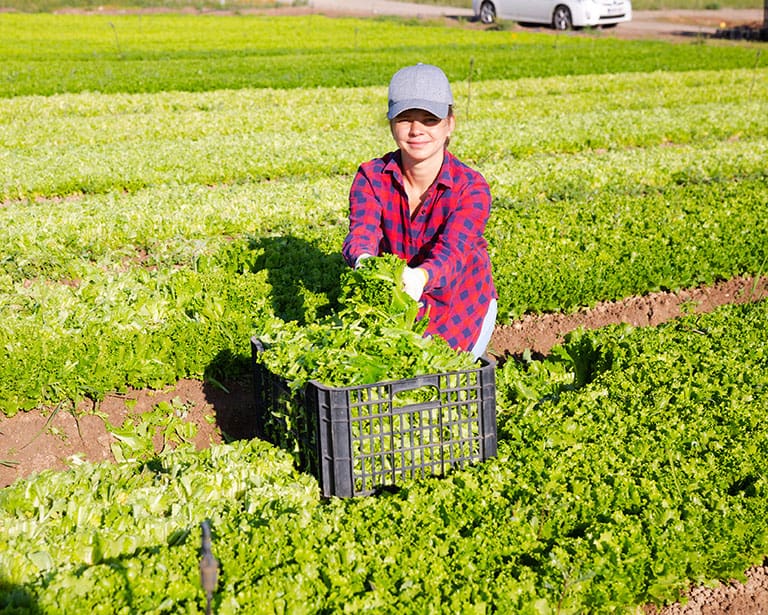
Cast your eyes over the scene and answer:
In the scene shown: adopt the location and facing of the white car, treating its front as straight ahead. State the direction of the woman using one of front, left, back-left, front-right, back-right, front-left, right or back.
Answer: front-right

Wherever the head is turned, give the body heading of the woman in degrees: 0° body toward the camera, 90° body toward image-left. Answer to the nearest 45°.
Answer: approximately 45°

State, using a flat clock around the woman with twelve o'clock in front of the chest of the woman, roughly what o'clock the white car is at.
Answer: The white car is roughly at 5 o'clock from the woman.

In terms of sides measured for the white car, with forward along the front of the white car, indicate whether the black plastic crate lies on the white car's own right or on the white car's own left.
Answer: on the white car's own right

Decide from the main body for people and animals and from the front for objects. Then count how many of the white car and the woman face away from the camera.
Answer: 0

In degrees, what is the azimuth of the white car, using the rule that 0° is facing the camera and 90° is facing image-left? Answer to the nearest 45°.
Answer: approximately 315°

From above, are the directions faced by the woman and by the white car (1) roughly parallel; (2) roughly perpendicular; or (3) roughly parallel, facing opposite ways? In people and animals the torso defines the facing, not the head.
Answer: roughly perpendicular
